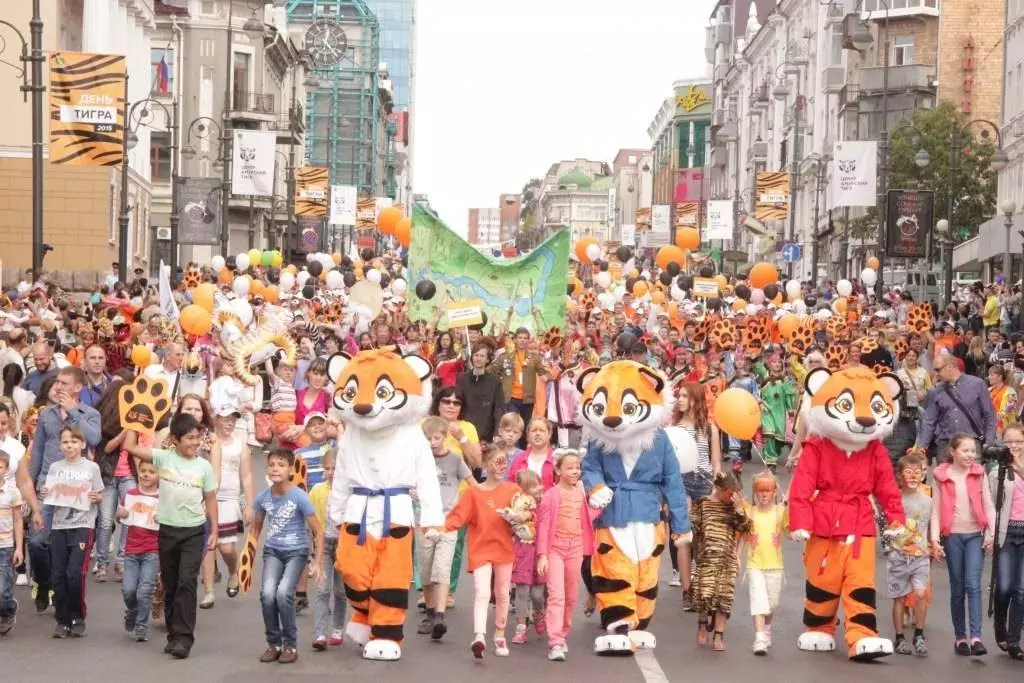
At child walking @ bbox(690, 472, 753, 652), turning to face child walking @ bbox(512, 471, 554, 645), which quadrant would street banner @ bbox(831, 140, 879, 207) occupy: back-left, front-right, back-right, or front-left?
back-right

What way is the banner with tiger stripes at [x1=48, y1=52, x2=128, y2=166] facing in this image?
toward the camera

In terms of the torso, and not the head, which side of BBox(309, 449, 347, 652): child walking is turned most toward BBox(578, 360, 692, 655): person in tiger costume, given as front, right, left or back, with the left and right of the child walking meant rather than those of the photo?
left

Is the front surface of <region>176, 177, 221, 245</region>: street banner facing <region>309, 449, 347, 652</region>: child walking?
yes

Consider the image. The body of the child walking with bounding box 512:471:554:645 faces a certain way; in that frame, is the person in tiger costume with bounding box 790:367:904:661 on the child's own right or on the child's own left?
on the child's own left

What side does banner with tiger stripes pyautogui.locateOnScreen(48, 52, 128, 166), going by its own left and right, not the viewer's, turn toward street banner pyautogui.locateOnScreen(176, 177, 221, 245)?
back

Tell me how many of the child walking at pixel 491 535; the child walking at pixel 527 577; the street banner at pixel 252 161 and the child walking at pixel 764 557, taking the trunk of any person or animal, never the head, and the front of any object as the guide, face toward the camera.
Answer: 4

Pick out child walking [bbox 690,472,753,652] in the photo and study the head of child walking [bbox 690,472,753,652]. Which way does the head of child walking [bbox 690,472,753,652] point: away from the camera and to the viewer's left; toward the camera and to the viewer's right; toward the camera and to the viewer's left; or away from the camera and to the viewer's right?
toward the camera and to the viewer's right

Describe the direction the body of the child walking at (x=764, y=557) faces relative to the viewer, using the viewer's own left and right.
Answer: facing the viewer

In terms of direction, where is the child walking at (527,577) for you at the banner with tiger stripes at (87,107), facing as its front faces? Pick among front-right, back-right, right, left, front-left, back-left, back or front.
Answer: front

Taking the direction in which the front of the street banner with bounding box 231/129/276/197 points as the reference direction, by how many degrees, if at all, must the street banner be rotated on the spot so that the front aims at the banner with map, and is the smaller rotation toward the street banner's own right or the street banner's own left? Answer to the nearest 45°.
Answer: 0° — it already faces it

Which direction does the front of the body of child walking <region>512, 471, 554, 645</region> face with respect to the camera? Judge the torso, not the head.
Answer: toward the camera
